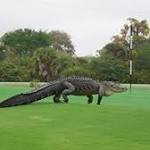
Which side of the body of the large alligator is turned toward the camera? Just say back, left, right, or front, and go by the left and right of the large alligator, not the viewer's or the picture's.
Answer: right
